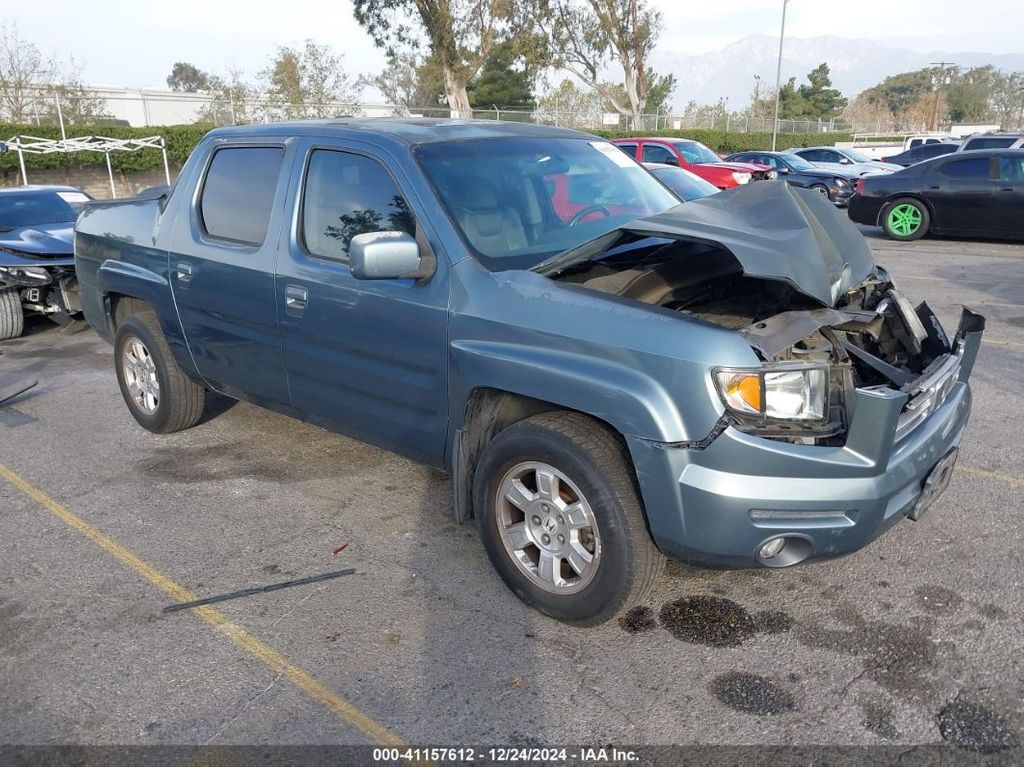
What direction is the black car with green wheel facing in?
to the viewer's right

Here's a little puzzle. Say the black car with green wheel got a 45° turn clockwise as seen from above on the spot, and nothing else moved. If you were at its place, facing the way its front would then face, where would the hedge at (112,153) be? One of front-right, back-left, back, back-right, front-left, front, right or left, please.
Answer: back-right

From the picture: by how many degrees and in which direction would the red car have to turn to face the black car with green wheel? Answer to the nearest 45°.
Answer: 0° — it already faces it

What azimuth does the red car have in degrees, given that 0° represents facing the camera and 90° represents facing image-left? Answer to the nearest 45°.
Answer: approximately 315°

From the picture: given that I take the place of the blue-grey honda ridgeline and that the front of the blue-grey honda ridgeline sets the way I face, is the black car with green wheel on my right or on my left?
on my left

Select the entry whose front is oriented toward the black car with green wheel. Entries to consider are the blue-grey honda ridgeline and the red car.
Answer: the red car

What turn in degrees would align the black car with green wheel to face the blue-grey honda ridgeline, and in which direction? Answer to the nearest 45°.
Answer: approximately 90° to its right
